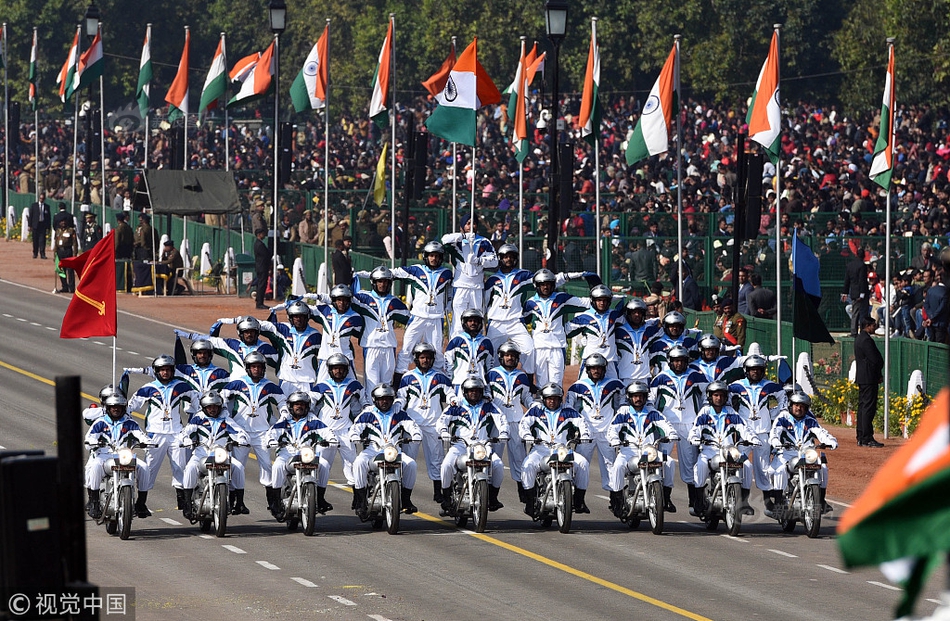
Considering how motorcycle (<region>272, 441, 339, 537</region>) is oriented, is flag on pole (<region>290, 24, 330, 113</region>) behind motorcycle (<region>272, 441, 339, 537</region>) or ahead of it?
behind

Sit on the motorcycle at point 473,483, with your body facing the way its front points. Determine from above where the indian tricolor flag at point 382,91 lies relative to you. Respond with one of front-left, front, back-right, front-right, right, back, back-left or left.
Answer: back

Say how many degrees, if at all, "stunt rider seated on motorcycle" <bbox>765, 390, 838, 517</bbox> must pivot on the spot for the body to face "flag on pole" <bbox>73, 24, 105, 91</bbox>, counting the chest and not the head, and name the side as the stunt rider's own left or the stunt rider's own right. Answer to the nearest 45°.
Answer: approximately 135° to the stunt rider's own right
